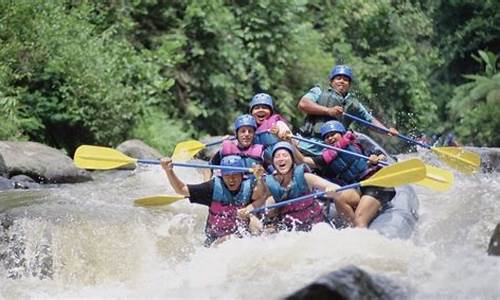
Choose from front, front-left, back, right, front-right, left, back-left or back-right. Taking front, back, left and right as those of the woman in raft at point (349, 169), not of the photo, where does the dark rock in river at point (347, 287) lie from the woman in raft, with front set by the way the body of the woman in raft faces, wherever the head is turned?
front-left

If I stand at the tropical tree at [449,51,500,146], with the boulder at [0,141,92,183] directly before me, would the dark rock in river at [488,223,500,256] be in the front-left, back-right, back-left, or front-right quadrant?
front-left

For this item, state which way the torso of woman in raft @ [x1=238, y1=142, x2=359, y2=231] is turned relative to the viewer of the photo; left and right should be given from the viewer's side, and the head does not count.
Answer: facing the viewer

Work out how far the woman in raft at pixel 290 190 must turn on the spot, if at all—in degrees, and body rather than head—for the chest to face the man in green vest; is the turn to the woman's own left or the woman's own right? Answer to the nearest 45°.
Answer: approximately 180°

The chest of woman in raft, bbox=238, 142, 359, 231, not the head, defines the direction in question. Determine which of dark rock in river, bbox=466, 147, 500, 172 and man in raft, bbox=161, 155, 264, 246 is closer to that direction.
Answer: the man in raft

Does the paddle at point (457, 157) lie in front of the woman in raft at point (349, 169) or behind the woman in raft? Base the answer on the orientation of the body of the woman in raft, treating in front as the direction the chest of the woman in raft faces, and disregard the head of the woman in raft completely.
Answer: behind

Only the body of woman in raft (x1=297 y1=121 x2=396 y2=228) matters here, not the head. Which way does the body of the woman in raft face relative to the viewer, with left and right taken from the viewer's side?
facing the viewer and to the left of the viewer

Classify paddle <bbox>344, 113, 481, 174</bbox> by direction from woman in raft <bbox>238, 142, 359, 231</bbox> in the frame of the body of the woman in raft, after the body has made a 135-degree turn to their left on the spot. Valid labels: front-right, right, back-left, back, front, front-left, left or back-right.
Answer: front

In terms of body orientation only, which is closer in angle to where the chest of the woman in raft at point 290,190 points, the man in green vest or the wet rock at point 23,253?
the wet rock

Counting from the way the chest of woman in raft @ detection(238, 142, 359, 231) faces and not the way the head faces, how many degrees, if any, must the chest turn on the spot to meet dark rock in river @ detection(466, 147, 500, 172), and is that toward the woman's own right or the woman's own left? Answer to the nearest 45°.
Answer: approximately 135° to the woman's own left

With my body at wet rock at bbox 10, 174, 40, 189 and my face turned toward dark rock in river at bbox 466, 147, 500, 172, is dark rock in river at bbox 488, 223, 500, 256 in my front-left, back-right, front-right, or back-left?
front-right

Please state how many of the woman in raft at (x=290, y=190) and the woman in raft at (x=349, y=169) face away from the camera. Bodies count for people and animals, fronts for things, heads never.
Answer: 0

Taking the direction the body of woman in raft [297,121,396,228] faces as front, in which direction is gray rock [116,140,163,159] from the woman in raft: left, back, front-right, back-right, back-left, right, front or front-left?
right
